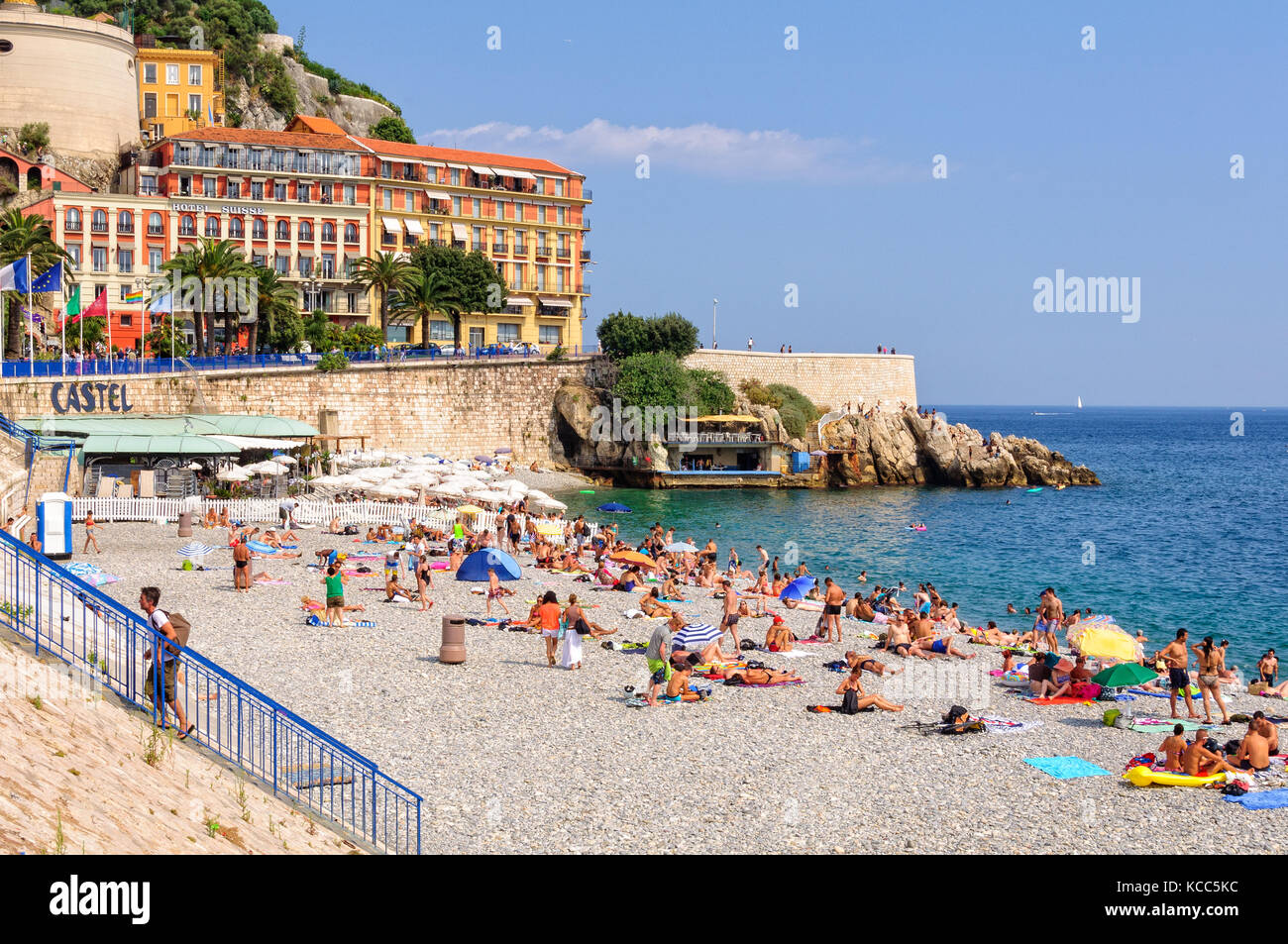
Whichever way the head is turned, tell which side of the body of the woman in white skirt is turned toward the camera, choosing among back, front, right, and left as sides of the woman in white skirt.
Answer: back

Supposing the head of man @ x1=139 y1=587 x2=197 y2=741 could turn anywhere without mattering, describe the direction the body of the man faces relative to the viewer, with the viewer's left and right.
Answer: facing to the left of the viewer

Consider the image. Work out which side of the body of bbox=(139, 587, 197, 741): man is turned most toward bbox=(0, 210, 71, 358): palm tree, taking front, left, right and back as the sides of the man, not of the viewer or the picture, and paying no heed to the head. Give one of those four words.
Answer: right

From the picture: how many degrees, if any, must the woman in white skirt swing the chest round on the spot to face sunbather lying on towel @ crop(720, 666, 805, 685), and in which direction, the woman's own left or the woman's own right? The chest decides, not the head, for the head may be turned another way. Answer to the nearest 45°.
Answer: approximately 90° to the woman's own right

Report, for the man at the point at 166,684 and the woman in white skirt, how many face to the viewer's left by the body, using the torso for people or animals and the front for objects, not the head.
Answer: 1

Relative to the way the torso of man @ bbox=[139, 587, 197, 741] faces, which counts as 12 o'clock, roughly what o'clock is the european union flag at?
The european union flag is roughly at 3 o'clock from the man.

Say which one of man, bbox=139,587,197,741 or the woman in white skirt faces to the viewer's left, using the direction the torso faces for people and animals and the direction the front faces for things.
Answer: the man

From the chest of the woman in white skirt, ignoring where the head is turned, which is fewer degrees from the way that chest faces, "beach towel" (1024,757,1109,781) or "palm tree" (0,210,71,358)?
the palm tree

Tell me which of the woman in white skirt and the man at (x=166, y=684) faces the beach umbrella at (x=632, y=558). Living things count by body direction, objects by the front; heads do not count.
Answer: the woman in white skirt

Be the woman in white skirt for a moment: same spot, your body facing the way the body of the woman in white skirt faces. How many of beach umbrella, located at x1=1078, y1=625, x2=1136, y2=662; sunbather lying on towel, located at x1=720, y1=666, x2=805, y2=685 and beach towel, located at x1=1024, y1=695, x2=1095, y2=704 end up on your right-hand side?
3
